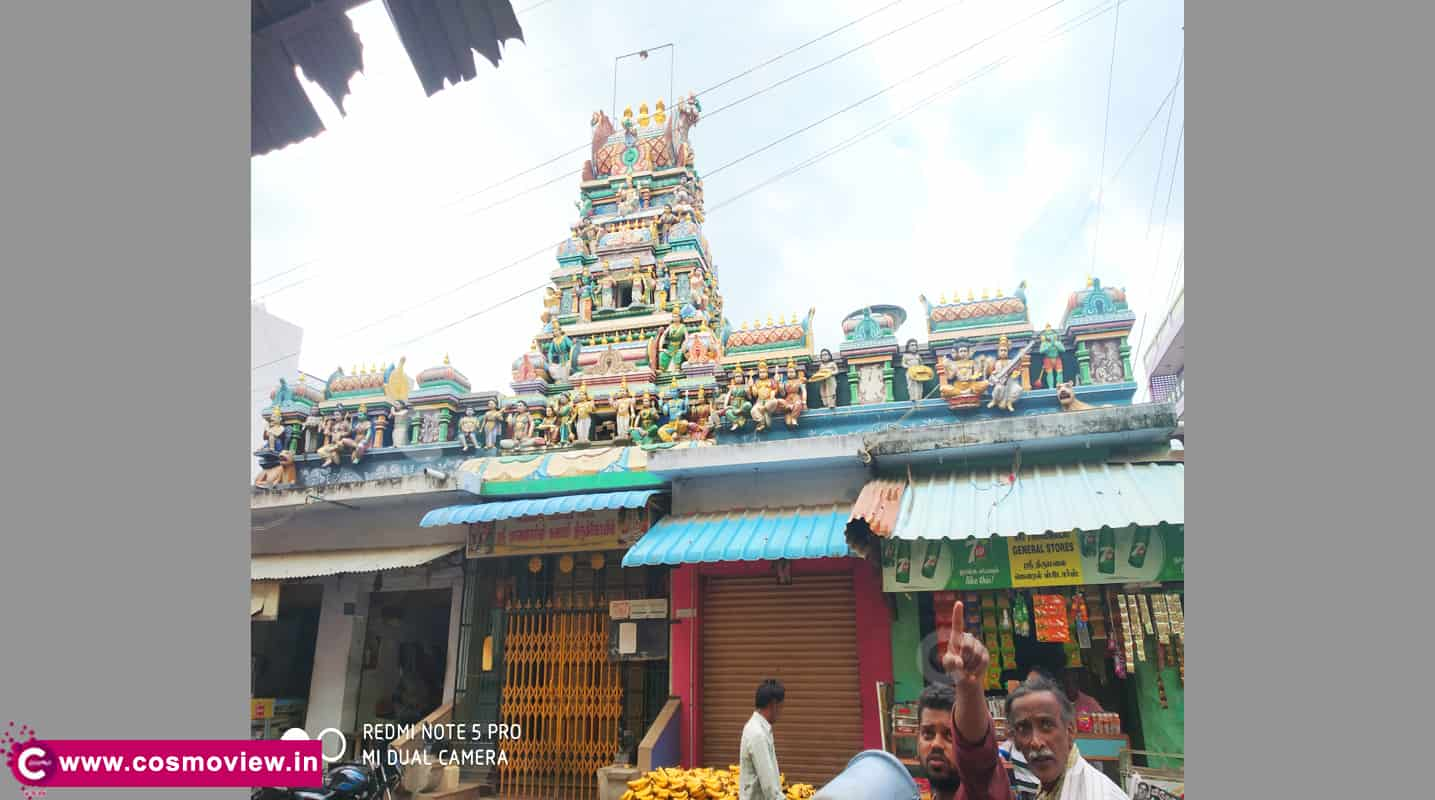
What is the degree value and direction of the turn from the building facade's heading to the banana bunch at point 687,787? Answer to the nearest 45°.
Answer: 0° — it already faces it

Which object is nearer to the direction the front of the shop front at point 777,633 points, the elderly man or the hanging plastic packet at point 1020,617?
the elderly man

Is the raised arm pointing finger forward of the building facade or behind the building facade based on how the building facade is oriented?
forward

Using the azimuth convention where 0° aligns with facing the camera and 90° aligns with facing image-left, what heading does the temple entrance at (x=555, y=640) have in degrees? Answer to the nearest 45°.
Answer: approximately 0°

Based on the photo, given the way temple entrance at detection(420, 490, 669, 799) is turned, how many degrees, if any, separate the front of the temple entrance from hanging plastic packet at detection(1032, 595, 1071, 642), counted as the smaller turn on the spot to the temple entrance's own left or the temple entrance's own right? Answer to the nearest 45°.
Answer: approximately 45° to the temple entrance's own left

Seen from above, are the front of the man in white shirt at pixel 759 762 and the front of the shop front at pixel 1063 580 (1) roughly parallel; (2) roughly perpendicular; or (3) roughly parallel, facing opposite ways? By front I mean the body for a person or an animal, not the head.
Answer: roughly perpendicular

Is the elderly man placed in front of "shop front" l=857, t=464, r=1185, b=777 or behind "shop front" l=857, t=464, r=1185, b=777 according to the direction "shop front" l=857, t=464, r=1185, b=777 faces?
in front

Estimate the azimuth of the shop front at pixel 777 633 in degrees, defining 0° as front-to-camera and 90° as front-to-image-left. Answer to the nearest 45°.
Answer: approximately 0°
